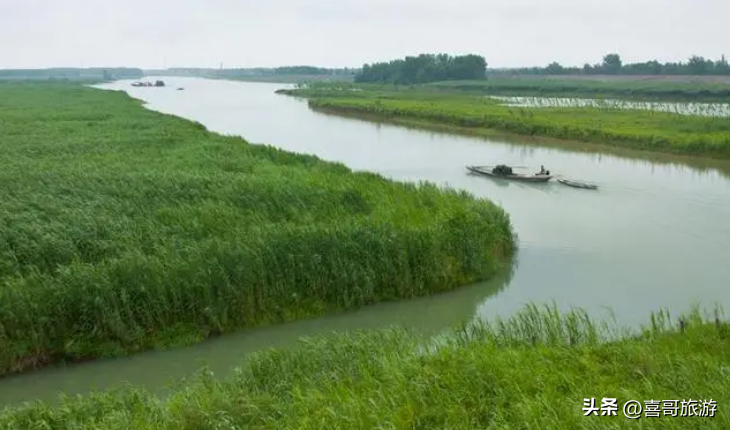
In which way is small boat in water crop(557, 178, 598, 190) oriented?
to the viewer's left
